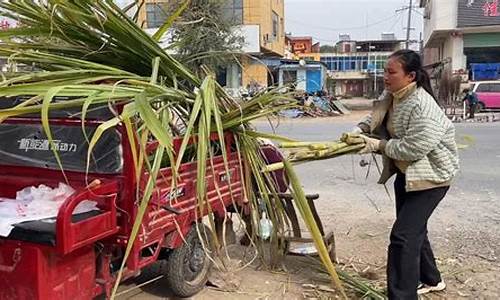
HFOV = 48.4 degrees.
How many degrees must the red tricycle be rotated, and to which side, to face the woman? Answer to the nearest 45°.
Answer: approximately 135° to its left

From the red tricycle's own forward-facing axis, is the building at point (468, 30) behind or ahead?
behind

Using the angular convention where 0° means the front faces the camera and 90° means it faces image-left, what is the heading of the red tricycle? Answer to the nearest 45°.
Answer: approximately 45°
